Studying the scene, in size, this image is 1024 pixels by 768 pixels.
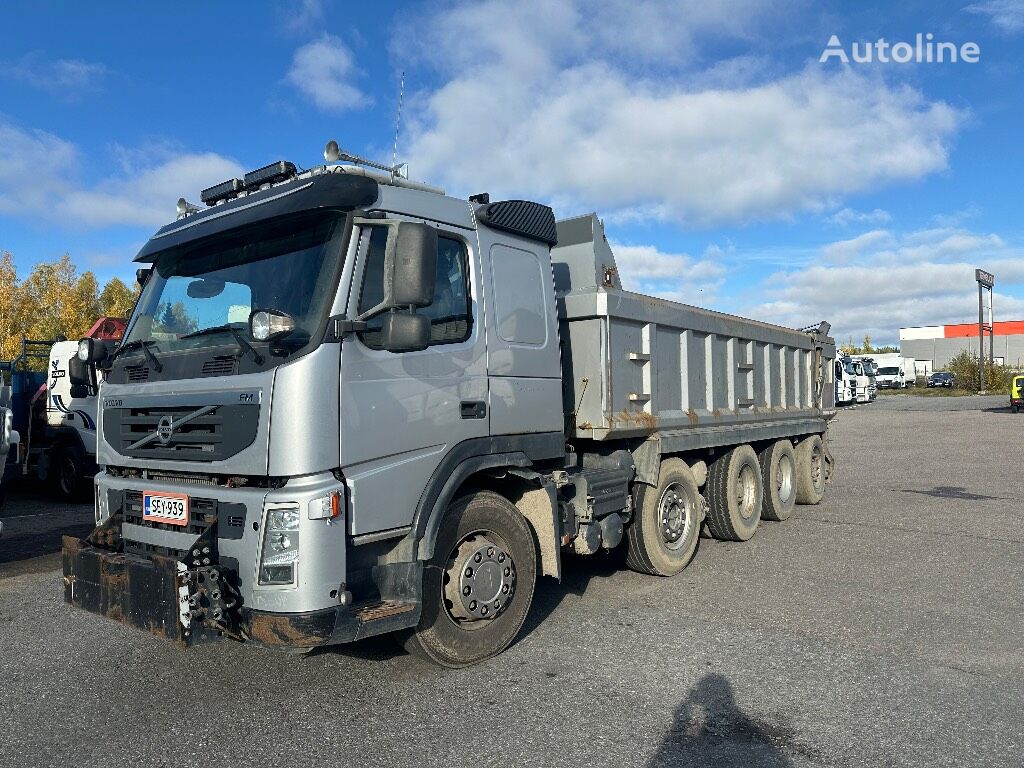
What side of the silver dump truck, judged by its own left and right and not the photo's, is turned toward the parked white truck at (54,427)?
right

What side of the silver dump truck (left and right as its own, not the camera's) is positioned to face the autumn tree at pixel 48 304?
right

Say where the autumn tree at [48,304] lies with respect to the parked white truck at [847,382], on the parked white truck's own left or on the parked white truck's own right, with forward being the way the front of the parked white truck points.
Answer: on the parked white truck's own right

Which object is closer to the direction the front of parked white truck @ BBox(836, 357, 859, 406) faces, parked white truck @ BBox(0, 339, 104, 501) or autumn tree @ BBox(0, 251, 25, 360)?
the parked white truck

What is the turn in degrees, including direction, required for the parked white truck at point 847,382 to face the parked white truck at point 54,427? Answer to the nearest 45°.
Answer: approximately 45° to its right

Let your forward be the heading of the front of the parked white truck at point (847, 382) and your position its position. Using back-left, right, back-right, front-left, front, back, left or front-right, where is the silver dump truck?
front-right

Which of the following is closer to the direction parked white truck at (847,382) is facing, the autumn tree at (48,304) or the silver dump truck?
the silver dump truck

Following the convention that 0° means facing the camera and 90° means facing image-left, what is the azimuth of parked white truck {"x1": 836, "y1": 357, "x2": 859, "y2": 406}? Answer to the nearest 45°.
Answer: approximately 315°
